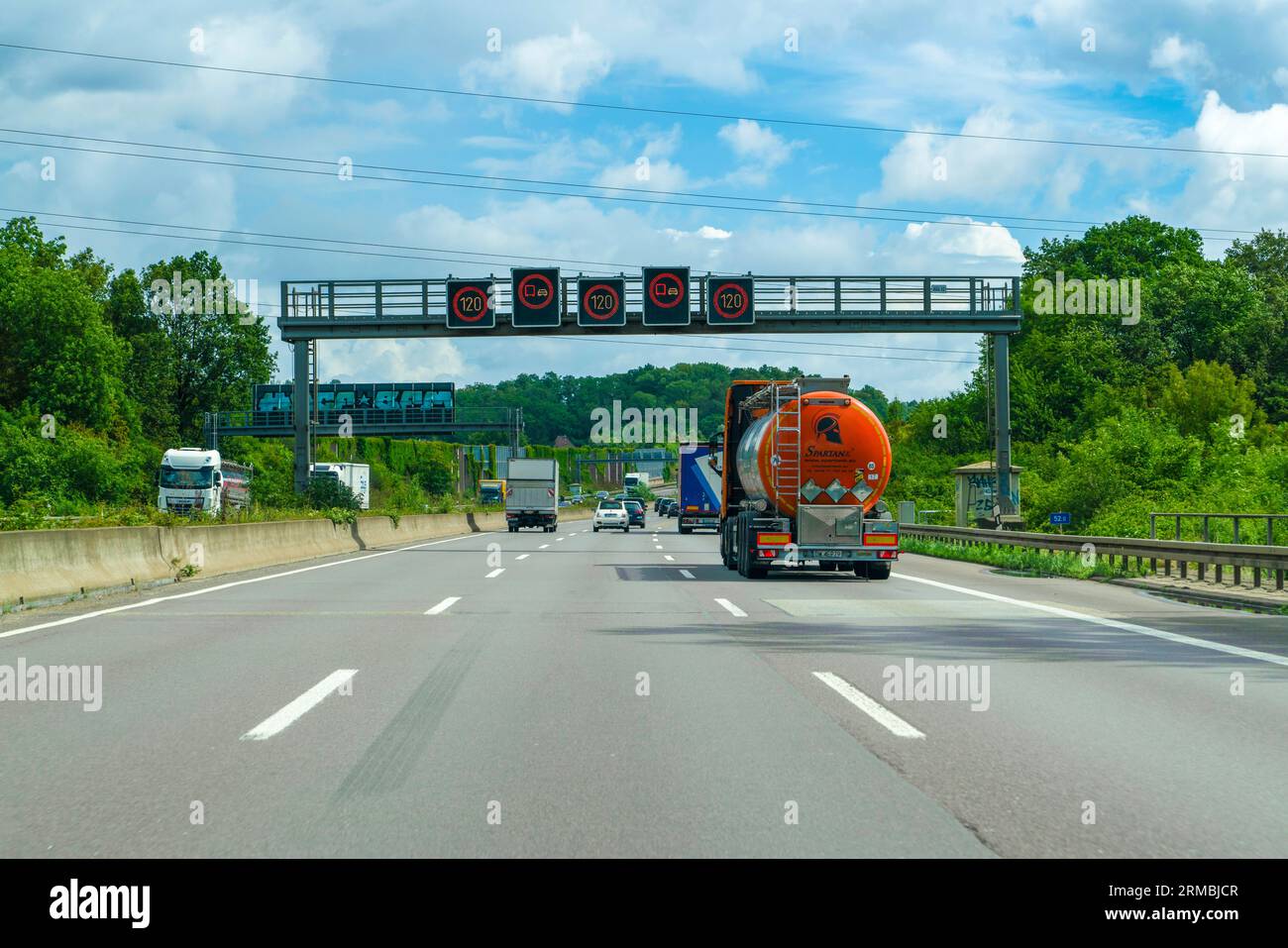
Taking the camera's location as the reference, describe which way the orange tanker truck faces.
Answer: facing away from the viewer

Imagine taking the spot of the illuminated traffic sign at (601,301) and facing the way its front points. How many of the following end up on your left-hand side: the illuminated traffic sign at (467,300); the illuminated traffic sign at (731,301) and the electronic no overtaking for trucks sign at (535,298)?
1

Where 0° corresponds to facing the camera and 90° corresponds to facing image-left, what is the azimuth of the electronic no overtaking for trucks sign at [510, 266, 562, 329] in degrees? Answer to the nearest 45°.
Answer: approximately 0°

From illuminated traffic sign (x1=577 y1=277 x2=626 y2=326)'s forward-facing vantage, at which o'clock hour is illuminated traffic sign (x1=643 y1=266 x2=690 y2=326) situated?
illuminated traffic sign (x1=643 y1=266 x2=690 y2=326) is roughly at 9 o'clock from illuminated traffic sign (x1=577 y1=277 x2=626 y2=326).

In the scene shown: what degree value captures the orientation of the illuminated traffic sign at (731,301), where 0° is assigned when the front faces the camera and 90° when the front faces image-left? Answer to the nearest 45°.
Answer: approximately 0°

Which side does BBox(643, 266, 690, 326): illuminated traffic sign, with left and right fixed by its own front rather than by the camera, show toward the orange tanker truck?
front

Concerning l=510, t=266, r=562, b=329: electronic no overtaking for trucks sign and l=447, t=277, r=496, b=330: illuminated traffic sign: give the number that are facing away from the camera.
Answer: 0

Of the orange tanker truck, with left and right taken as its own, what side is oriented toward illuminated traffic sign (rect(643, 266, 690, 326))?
front

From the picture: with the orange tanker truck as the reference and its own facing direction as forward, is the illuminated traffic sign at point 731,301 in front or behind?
in front

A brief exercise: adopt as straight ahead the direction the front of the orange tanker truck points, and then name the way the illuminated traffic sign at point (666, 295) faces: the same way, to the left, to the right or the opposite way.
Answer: the opposite way

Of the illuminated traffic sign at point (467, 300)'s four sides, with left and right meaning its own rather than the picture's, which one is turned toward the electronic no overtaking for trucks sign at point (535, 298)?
left

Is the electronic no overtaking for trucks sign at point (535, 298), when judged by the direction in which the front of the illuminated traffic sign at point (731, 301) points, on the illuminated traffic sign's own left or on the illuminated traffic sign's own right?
on the illuminated traffic sign's own right

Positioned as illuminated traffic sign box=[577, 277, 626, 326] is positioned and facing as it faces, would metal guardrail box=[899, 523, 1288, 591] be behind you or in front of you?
in front

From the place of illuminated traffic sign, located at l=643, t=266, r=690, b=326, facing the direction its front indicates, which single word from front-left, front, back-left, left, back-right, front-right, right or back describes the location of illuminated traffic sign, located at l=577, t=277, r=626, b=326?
right
